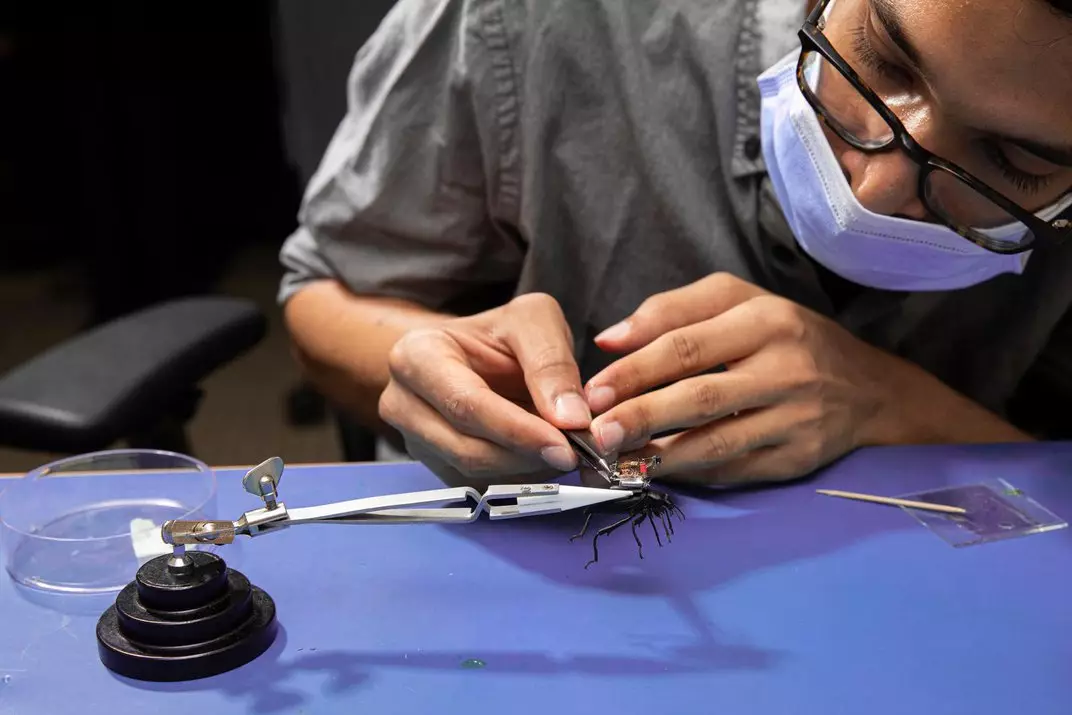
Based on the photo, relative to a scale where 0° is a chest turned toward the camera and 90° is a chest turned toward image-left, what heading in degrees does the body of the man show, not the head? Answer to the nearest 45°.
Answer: approximately 0°

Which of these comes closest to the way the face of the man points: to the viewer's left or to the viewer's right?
to the viewer's left
